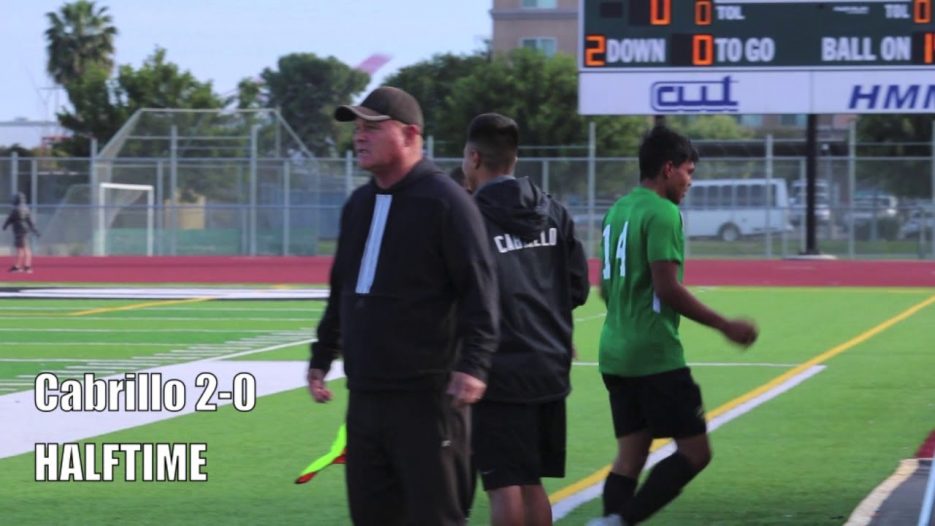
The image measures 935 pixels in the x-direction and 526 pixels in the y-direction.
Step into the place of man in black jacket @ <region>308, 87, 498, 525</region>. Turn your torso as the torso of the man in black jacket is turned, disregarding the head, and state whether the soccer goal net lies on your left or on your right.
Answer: on your right

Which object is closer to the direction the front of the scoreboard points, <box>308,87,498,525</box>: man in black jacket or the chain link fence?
the man in black jacket

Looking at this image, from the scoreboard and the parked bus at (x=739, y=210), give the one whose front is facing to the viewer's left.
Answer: the parked bus

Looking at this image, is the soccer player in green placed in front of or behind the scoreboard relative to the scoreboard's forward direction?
in front

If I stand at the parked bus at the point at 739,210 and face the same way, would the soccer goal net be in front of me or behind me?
in front

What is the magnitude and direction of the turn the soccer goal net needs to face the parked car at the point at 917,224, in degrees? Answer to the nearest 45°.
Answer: approximately 45° to its left

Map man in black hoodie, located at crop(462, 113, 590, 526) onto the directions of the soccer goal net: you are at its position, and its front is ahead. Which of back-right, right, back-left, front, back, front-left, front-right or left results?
front-right

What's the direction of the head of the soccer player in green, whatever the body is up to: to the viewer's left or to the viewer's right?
to the viewer's right

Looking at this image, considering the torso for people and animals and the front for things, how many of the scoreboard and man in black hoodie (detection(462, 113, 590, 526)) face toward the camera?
1

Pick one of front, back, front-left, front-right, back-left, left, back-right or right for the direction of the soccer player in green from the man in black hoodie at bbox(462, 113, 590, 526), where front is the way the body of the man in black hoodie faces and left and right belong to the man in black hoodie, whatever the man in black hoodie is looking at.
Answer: right

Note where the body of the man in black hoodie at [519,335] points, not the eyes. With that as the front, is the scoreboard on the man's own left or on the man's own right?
on the man's own right

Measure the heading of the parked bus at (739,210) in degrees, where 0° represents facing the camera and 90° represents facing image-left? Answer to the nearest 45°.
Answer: approximately 90°

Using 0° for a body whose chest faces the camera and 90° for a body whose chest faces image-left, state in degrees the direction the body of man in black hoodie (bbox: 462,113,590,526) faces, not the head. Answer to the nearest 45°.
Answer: approximately 135°

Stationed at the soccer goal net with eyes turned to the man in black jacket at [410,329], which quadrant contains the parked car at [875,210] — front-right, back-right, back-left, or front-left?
front-left

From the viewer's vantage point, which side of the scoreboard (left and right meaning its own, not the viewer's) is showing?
front

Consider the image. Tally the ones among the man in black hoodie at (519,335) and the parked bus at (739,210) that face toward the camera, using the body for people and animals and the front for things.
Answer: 0
